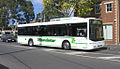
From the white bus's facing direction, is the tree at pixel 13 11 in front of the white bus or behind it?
behind

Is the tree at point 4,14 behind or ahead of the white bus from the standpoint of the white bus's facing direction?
behind

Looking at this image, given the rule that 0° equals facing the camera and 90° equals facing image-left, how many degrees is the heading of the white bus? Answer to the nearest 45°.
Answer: approximately 315°

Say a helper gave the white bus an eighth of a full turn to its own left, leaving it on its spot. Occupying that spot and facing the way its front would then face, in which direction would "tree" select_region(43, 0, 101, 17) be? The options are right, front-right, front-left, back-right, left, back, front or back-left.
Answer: left
